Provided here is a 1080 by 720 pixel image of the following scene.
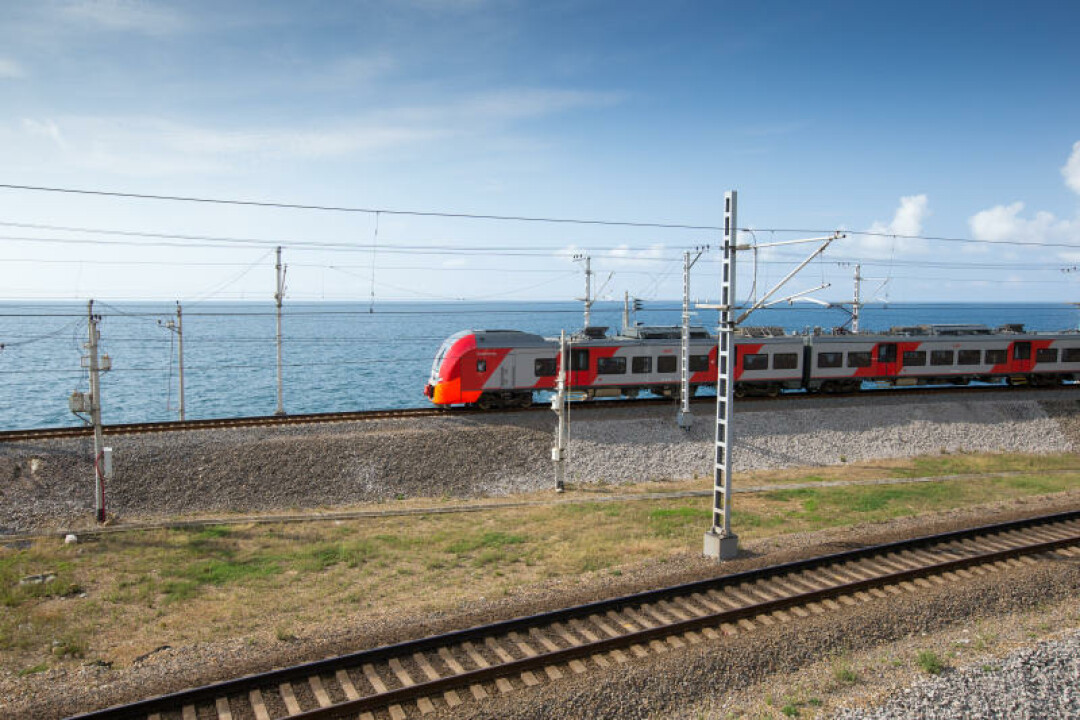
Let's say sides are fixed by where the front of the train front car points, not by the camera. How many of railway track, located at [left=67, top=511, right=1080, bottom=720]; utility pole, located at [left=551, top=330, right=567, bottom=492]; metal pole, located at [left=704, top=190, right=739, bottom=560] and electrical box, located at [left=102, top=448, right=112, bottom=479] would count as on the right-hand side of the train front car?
0

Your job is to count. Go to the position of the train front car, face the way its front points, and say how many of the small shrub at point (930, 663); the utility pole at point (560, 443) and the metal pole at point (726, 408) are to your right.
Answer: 0

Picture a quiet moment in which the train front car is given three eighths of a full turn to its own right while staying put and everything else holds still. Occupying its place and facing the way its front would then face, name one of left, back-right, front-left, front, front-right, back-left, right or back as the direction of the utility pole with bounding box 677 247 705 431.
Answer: front-right

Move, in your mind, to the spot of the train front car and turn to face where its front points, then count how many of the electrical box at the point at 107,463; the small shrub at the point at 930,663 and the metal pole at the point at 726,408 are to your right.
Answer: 0

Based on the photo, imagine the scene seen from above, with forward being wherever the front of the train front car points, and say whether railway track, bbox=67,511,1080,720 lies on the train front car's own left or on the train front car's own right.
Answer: on the train front car's own left

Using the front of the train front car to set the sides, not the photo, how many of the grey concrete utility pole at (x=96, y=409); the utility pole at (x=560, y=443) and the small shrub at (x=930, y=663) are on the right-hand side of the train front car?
0

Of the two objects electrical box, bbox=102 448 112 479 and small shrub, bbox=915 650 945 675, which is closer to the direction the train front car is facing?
the electrical box

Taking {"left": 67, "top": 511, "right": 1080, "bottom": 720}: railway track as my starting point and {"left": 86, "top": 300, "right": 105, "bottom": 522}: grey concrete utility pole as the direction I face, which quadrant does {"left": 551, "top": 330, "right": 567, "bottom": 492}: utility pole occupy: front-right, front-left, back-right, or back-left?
front-right

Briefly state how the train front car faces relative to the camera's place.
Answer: facing to the left of the viewer

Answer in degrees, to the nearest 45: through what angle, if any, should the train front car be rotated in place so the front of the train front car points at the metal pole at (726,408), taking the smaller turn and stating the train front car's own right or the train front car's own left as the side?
approximately 90° to the train front car's own left

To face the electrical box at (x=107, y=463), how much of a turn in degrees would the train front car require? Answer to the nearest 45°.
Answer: approximately 45° to its left

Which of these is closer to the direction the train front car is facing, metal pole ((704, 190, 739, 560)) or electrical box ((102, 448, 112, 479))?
the electrical box

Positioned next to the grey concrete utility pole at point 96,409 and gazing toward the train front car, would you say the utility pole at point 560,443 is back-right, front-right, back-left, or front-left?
front-right

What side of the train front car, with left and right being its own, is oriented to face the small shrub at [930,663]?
left

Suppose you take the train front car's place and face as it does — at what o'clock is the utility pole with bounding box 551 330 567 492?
The utility pole is roughly at 8 o'clock from the train front car.

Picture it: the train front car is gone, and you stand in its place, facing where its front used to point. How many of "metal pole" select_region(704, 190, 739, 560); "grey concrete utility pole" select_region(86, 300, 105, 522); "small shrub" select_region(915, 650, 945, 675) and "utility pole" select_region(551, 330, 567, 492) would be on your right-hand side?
0
